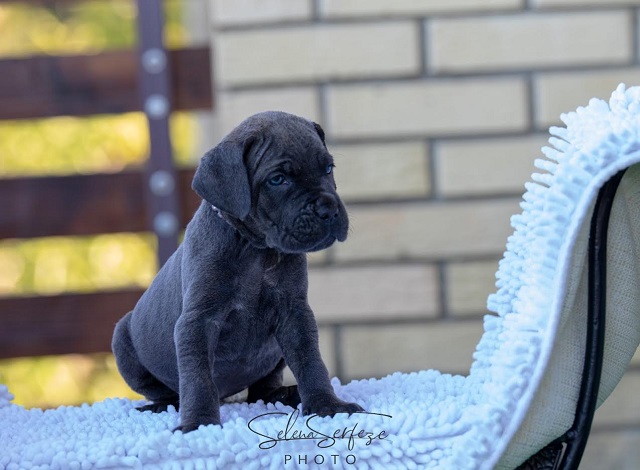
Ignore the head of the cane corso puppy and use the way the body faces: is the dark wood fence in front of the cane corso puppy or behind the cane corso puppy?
behind

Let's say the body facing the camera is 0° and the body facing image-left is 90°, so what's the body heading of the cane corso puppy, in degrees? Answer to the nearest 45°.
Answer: approximately 315°
